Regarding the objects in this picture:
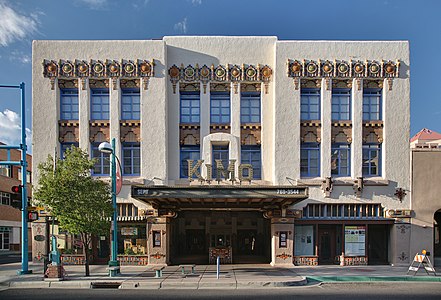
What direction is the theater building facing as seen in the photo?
toward the camera

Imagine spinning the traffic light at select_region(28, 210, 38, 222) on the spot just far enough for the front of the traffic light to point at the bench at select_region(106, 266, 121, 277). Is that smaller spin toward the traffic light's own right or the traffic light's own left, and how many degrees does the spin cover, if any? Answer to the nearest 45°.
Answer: approximately 45° to the traffic light's own left

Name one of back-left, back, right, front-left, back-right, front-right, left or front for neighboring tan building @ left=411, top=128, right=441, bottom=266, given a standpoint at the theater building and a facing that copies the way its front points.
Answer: left

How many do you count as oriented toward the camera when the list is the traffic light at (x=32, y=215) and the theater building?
2

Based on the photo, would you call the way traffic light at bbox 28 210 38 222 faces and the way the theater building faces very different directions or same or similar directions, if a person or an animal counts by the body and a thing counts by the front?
same or similar directions

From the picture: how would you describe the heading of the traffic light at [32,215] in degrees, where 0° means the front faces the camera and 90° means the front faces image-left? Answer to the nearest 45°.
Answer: approximately 0°
